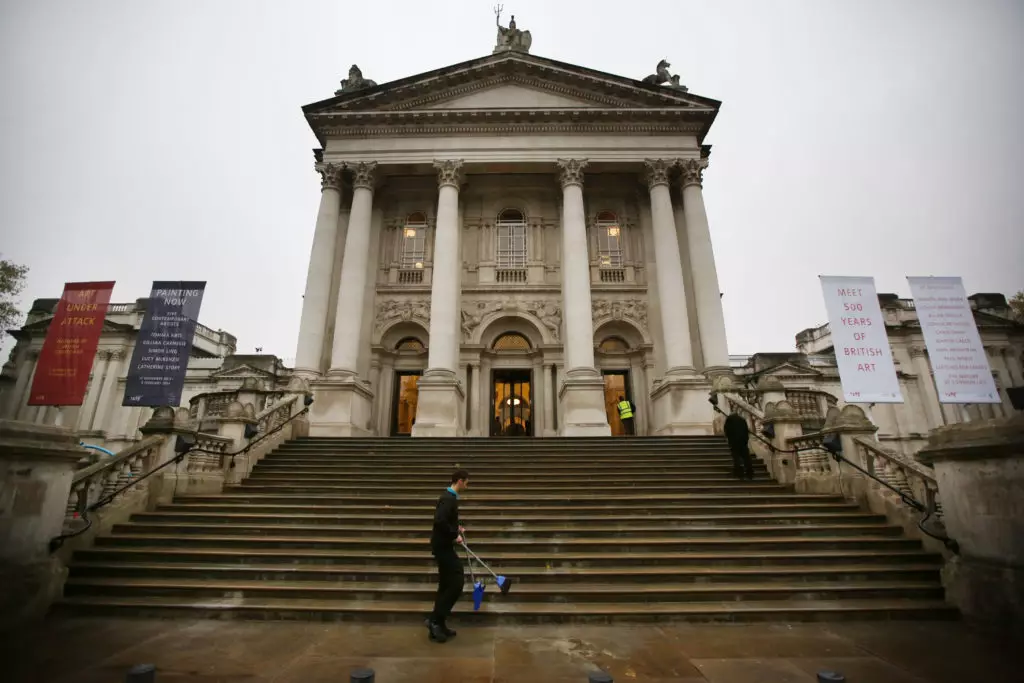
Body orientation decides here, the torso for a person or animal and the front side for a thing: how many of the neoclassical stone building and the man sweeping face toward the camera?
1

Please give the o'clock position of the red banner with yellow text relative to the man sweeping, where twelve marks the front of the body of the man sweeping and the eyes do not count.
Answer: The red banner with yellow text is roughly at 7 o'clock from the man sweeping.

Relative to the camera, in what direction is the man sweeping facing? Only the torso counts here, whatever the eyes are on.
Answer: to the viewer's right

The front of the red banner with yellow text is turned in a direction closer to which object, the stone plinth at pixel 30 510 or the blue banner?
the stone plinth

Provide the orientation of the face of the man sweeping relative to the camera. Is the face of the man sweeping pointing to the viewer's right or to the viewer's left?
to the viewer's right

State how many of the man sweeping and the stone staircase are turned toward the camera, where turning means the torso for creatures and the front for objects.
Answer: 1

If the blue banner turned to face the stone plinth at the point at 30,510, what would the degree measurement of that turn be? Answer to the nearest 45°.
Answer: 0° — it already faces it

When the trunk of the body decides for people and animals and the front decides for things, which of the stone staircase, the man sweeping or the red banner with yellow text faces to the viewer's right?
the man sweeping

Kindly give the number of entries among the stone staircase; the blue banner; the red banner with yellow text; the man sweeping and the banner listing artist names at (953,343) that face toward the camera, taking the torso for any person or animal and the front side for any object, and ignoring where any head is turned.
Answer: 4
